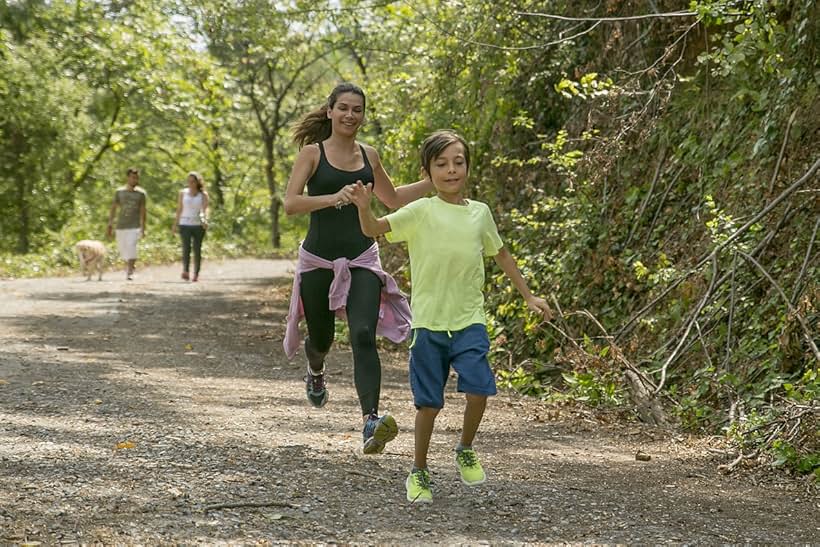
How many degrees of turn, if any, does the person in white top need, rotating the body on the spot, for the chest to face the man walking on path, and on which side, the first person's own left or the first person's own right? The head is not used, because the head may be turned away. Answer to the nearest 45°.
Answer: approximately 135° to the first person's own right

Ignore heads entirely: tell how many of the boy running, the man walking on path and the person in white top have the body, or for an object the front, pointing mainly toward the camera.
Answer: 3

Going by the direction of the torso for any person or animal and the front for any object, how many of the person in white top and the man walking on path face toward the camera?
2

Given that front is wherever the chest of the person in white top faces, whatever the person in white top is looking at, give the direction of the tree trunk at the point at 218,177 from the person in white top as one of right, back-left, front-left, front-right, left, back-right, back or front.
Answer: back

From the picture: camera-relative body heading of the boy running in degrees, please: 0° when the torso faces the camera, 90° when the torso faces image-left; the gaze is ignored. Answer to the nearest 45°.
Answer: approximately 0°

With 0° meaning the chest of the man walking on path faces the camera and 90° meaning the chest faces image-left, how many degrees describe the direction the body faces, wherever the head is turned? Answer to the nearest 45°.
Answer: approximately 0°

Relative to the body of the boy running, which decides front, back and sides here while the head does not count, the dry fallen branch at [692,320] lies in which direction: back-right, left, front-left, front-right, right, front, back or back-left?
back-left

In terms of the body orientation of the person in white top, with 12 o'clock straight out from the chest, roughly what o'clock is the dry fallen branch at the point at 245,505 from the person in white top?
The dry fallen branch is roughly at 12 o'clock from the person in white top.

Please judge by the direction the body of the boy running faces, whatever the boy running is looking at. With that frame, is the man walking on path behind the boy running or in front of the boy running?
behind

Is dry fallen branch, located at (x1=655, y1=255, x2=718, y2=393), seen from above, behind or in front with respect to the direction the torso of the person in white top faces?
in front
